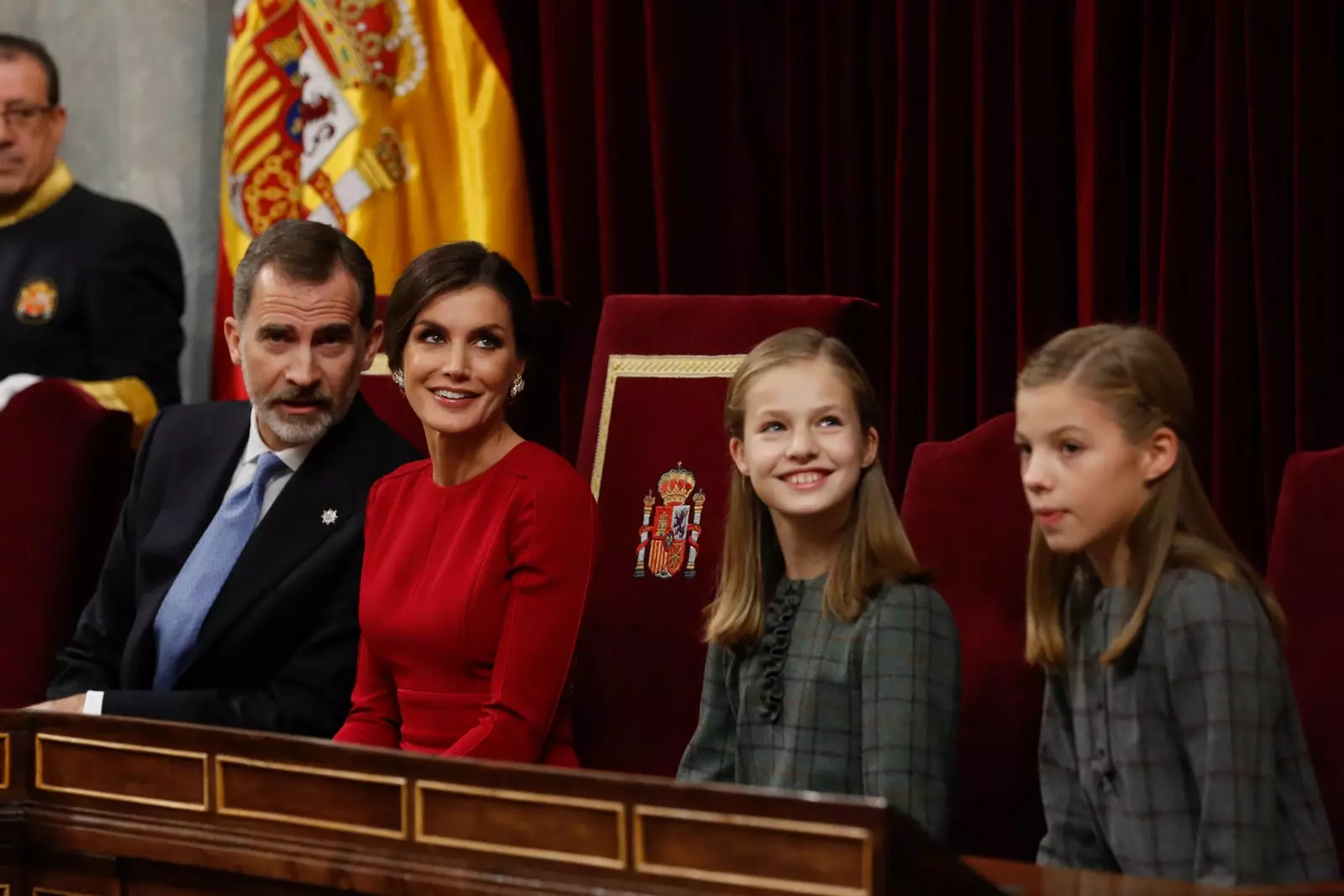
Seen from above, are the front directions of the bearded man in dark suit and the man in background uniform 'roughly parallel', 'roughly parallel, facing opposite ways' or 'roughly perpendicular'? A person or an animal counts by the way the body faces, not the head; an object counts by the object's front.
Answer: roughly parallel

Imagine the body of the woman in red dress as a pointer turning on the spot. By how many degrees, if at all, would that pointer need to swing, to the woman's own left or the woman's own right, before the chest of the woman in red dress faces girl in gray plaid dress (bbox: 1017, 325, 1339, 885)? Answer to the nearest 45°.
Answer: approximately 90° to the woman's own left

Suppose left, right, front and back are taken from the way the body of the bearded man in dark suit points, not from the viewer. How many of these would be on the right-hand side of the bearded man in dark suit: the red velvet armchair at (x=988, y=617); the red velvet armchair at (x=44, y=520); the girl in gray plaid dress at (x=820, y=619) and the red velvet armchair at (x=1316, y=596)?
1

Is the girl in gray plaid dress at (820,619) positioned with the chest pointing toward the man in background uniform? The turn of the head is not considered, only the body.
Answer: no

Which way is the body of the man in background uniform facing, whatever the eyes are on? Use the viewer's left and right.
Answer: facing the viewer and to the left of the viewer

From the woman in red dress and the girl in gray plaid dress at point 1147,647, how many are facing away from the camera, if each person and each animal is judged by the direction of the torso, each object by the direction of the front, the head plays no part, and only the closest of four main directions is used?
0

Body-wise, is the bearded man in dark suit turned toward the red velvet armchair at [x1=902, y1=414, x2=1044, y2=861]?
no

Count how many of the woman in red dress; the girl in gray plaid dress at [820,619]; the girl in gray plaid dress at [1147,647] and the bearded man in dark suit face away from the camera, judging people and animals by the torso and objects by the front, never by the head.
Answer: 0

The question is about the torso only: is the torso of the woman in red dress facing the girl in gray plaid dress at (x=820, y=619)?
no

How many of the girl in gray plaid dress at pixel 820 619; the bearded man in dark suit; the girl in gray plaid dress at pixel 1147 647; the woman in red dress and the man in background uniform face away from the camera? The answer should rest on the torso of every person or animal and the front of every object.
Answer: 0

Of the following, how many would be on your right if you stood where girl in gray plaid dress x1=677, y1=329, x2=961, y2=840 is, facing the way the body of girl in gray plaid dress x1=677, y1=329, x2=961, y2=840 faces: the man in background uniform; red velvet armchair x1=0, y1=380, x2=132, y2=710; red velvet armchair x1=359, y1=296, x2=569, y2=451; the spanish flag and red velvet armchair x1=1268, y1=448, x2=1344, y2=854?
4

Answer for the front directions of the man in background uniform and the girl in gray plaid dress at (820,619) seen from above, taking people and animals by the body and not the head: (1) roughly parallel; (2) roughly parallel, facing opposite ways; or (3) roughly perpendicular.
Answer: roughly parallel

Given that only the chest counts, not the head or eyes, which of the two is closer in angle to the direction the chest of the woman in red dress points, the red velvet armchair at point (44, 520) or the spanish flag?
the red velvet armchair

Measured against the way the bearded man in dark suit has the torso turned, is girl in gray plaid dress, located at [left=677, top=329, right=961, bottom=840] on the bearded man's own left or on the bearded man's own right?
on the bearded man's own left

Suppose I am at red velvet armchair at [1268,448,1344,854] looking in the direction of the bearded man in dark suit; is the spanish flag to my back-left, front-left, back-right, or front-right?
front-right

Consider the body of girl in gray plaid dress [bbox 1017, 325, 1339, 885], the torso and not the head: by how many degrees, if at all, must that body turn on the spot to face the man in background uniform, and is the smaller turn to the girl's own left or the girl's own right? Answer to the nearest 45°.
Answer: approximately 90° to the girl's own right

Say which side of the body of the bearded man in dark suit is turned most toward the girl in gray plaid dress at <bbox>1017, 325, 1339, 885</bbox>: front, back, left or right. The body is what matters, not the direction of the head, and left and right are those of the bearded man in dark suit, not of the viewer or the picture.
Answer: left

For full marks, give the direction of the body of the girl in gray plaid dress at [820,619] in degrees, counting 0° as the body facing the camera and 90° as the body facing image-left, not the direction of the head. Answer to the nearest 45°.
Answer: approximately 45°

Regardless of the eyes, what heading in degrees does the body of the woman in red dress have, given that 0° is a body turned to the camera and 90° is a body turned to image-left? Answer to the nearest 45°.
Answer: approximately 45°

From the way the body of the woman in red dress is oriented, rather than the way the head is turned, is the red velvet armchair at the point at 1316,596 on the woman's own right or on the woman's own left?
on the woman's own left

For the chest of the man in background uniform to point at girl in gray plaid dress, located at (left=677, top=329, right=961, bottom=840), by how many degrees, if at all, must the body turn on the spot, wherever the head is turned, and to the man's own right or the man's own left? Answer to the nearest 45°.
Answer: approximately 90° to the man's own left
